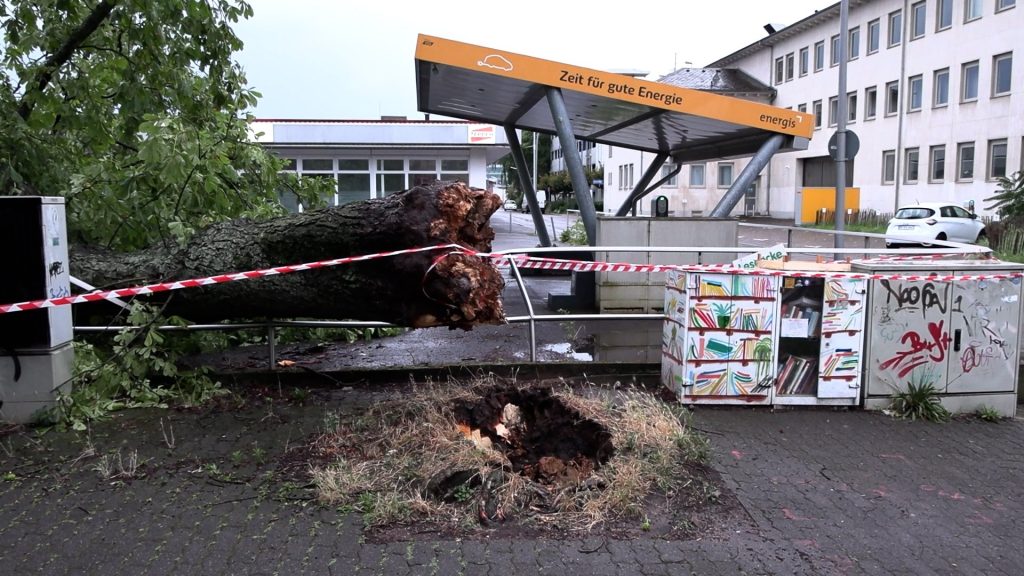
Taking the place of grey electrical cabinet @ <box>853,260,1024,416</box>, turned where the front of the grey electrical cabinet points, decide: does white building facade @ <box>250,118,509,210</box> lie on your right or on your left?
on your right

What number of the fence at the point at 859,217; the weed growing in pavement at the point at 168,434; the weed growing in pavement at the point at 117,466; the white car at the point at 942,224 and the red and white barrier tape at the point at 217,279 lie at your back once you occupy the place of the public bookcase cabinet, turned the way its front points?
2

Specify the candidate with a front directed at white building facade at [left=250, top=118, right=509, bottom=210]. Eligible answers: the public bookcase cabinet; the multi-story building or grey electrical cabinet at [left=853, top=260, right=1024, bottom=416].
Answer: the multi-story building

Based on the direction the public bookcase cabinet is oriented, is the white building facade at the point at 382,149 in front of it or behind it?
behind

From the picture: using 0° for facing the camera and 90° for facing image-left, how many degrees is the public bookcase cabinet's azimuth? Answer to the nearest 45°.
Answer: approximately 0°

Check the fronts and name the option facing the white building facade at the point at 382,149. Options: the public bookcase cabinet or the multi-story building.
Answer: the multi-story building

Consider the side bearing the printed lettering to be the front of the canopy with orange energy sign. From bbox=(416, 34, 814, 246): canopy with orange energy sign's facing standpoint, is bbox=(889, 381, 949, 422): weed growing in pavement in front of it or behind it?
in front

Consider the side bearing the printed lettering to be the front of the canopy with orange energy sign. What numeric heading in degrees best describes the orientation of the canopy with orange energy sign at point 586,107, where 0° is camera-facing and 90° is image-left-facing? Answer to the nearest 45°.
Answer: approximately 0°

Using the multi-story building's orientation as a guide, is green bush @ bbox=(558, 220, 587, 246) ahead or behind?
ahead

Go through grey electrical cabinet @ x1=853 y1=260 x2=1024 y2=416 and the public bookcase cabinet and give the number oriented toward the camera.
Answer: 2
